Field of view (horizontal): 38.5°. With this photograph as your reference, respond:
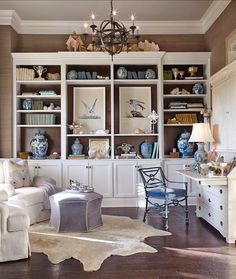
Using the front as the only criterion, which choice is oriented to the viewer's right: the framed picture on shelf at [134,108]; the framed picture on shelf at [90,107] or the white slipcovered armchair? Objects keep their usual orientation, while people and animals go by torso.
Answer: the white slipcovered armchair

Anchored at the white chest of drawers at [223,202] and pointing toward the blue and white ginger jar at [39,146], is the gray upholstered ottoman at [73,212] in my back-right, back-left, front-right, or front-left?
front-left

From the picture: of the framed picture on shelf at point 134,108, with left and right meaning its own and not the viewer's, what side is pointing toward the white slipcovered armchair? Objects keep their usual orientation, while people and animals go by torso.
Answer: front

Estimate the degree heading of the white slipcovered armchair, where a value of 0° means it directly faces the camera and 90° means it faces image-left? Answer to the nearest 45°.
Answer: approximately 270°

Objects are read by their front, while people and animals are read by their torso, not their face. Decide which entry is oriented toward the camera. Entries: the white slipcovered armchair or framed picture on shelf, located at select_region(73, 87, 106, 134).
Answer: the framed picture on shelf

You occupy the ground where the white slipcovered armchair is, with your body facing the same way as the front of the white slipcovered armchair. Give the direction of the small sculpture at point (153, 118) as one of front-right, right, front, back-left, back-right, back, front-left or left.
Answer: front-left

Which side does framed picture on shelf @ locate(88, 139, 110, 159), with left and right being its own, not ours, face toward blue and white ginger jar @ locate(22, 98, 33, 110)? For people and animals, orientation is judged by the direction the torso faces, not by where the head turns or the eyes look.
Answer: right

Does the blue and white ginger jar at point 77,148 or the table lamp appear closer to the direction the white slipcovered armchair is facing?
the table lamp

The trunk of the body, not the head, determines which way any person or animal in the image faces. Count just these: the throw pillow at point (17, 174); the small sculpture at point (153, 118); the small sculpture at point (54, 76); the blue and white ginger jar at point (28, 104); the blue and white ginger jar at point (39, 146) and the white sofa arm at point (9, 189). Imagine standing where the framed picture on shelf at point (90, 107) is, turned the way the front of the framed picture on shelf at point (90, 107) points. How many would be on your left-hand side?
1

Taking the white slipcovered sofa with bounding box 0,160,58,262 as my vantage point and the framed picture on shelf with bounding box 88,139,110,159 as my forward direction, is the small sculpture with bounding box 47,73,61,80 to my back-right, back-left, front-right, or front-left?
front-left

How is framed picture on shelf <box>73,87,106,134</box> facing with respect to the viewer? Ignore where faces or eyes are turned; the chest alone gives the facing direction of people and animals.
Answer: toward the camera

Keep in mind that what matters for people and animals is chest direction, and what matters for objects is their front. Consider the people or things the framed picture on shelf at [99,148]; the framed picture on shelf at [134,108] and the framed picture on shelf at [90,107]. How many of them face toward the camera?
3

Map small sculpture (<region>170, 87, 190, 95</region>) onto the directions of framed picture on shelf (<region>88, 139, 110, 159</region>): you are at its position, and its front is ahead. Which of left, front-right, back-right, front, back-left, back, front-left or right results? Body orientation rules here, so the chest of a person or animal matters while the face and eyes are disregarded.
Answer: left

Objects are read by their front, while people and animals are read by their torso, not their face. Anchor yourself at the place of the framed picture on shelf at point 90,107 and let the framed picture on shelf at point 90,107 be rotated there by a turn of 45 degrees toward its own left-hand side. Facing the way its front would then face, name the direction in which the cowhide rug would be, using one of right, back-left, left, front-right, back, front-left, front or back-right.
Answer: front-right

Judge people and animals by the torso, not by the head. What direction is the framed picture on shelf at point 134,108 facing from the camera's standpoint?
toward the camera

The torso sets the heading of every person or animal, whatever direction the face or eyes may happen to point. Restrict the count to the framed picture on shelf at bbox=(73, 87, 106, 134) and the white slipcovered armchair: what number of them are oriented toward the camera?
1
